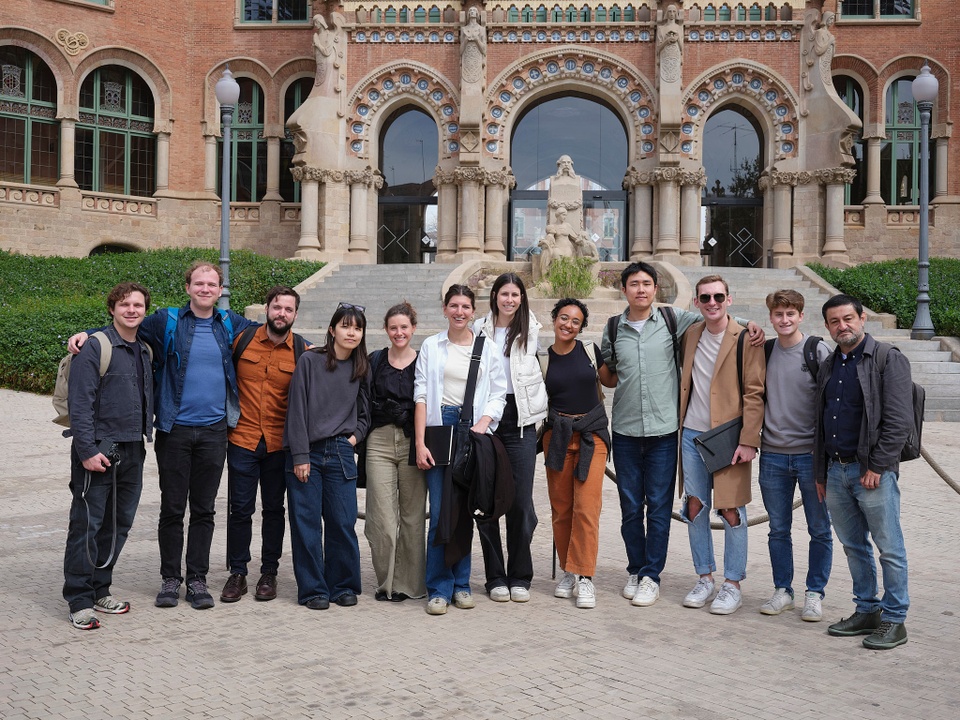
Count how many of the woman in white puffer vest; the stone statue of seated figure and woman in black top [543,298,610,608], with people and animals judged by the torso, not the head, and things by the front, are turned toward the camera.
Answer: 3

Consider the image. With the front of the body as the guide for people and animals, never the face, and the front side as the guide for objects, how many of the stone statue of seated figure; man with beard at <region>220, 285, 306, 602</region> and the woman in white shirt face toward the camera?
3

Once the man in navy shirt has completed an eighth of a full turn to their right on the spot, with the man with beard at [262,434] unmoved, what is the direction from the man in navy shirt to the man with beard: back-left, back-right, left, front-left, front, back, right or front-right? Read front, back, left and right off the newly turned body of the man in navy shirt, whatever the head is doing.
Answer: front

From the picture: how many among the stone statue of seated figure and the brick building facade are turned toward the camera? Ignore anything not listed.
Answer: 2

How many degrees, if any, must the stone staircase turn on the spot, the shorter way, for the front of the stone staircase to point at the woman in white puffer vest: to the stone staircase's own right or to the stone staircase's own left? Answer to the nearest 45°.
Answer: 0° — it already faces them

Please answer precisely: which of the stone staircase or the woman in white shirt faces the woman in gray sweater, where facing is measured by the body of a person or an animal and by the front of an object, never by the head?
the stone staircase

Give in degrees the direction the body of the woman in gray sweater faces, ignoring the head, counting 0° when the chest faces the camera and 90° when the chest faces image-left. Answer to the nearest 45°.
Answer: approximately 0°

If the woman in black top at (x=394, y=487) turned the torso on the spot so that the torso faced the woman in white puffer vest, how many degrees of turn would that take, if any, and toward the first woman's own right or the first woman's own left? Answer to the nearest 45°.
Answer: approximately 90° to the first woman's own left

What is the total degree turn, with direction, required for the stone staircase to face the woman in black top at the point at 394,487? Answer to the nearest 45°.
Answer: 0° — it already faces them
